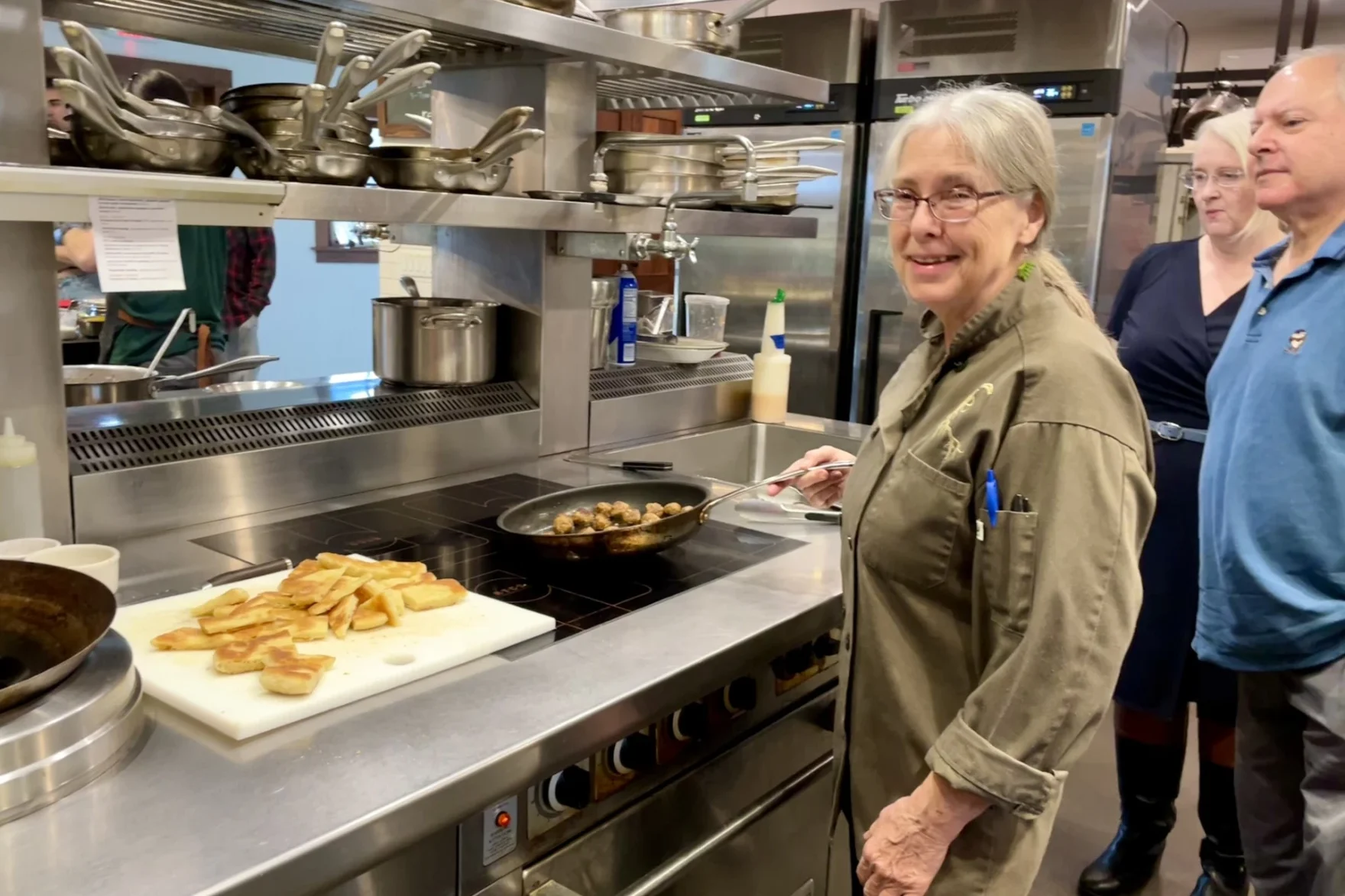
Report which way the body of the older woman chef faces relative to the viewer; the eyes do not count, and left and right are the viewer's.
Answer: facing the viewer and to the left of the viewer

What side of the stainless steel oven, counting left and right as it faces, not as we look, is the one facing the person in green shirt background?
back

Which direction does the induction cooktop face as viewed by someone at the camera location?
facing the viewer and to the right of the viewer

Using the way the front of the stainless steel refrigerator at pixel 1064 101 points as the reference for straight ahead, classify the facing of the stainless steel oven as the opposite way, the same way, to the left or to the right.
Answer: to the left

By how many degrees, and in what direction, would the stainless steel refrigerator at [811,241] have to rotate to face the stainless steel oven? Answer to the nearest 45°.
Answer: approximately 45° to its left

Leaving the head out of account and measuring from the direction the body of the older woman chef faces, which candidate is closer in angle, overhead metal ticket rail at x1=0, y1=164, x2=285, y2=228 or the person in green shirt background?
the overhead metal ticket rail

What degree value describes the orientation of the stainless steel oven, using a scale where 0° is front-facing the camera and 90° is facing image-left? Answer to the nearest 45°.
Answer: approximately 315°
